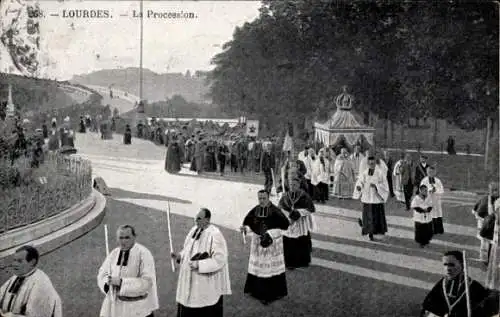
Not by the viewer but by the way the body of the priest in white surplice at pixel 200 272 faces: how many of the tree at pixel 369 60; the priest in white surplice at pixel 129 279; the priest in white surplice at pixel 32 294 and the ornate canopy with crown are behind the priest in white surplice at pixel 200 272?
2

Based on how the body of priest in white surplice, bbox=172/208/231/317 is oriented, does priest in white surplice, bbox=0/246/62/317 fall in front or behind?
in front

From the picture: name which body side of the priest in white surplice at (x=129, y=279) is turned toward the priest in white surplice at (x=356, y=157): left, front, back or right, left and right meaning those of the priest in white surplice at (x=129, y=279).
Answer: back

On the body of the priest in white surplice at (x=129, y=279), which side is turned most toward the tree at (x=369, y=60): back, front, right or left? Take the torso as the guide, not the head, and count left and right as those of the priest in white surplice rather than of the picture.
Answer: back

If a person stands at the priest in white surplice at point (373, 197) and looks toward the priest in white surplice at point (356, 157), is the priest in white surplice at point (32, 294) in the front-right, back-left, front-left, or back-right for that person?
back-left

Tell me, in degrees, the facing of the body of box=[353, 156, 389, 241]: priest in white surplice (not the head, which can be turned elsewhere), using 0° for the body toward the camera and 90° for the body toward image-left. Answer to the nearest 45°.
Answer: approximately 0°

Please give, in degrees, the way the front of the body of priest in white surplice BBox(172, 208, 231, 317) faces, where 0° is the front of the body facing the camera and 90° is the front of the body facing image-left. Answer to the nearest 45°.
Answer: approximately 45°

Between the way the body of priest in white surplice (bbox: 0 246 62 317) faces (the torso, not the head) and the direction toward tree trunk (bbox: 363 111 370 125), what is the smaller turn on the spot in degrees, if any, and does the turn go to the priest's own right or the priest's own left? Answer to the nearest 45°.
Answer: approximately 135° to the priest's own left
